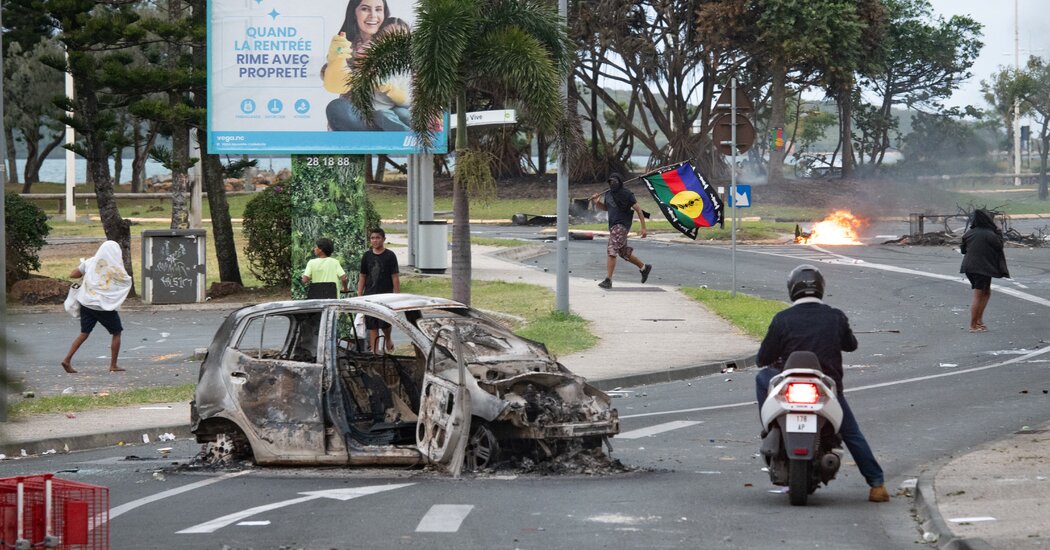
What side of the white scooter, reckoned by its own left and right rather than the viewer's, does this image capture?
back

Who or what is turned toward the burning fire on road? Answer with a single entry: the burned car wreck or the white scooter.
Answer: the white scooter

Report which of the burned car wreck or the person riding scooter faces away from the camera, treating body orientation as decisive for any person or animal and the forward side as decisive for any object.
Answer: the person riding scooter

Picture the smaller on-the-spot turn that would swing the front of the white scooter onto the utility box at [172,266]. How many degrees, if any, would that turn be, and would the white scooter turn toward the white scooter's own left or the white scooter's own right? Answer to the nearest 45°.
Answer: approximately 45° to the white scooter's own left

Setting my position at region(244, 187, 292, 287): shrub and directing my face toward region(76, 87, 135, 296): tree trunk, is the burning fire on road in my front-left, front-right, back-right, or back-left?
back-right

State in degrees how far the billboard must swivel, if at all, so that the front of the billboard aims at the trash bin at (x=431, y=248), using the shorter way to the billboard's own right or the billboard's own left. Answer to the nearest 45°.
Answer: approximately 135° to the billboard's own left

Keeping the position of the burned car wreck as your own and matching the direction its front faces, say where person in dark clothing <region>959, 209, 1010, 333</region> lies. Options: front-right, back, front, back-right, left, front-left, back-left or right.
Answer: left

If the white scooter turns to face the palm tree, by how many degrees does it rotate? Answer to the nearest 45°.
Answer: approximately 45° to its left

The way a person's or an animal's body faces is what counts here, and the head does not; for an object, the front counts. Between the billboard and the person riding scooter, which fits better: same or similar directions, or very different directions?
very different directions

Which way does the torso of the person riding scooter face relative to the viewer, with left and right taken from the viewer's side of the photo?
facing away from the viewer

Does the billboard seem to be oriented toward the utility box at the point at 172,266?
no

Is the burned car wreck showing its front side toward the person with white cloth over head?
no

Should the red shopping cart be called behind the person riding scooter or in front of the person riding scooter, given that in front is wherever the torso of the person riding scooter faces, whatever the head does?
behind

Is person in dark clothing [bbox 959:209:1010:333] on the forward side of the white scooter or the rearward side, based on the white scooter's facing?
on the forward side

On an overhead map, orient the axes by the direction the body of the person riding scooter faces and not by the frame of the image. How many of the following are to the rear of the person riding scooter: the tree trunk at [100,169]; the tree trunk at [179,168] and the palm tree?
0

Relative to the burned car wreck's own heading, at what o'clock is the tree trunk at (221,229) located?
The tree trunk is roughly at 7 o'clock from the burned car wreck.

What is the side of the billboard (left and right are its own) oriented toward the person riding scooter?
front

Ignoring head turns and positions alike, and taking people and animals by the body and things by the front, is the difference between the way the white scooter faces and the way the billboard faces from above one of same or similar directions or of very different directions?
very different directions

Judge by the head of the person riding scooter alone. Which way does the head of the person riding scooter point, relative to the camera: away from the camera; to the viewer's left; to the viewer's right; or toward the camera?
away from the camera
